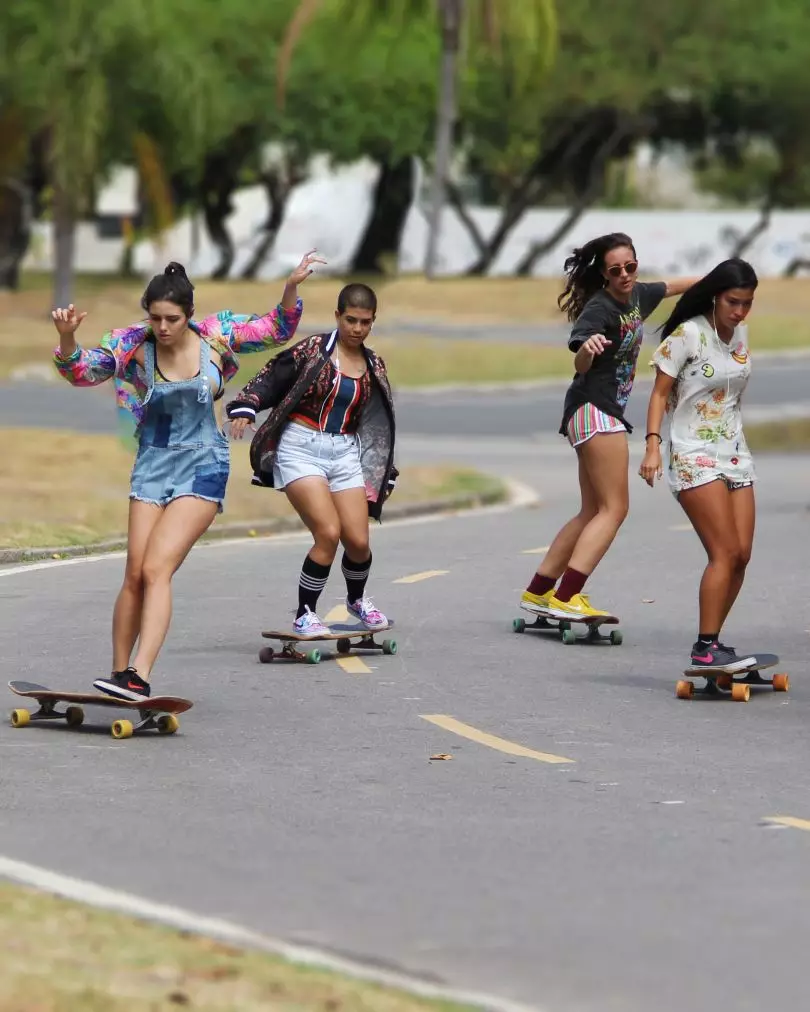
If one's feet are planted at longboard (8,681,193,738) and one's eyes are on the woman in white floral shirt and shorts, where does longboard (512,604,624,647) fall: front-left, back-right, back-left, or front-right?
front-left

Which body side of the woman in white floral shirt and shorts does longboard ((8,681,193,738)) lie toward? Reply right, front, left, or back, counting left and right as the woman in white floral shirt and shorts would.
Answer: right

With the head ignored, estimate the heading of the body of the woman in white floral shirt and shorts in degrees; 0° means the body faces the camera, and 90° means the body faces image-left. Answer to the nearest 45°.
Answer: approximately 315°

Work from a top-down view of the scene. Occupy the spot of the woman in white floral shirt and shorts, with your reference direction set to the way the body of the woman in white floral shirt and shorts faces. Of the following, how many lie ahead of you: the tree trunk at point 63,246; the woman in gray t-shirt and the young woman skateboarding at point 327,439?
0

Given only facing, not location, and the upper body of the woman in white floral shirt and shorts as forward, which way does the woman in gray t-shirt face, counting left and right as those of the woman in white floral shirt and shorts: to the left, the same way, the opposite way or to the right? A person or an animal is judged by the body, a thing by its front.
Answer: the same way

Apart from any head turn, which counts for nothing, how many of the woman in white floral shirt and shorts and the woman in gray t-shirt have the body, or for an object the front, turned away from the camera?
0

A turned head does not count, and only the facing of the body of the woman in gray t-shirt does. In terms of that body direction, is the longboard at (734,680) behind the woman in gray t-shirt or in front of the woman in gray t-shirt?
in front

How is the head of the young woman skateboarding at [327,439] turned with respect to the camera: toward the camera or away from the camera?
toward the camera
